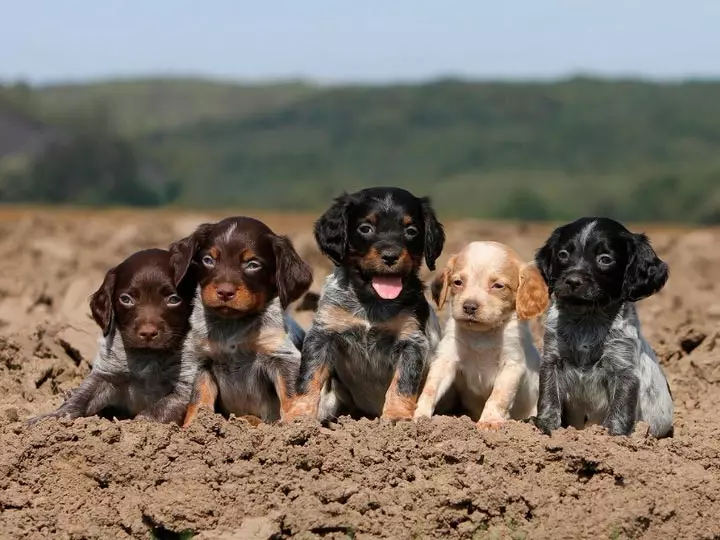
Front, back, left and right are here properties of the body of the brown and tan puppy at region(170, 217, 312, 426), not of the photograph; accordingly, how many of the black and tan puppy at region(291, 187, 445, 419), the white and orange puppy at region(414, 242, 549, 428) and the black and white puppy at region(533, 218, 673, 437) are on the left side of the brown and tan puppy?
3

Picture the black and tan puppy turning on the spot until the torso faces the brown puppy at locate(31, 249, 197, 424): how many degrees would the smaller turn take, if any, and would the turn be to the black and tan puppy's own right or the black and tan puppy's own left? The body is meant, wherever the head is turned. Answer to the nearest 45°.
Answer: approximately 90° to the black and tan puppy's own right

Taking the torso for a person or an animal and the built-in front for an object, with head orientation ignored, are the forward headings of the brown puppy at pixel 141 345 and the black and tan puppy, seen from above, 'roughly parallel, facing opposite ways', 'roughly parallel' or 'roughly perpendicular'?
roughly parallel

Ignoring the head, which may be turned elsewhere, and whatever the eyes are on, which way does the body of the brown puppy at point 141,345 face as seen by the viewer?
toward the camera

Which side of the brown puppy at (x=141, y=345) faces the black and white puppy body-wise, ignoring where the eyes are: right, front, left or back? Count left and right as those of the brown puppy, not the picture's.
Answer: left

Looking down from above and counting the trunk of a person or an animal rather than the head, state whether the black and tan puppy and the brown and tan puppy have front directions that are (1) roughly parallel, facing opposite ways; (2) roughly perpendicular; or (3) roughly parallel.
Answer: roughly parallel

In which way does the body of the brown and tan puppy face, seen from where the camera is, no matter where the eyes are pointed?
toward the camera

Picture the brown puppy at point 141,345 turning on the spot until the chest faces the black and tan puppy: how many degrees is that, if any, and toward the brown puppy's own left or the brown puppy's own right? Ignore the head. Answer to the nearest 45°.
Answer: approximately 90° to the brown puppy's own left

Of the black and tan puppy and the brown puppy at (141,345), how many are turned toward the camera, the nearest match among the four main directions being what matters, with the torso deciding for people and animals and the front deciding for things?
2

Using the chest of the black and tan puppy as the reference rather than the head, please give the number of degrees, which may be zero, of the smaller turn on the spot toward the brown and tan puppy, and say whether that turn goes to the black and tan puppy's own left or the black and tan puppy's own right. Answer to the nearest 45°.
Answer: approximately 90° to the black and tan puppy's own right

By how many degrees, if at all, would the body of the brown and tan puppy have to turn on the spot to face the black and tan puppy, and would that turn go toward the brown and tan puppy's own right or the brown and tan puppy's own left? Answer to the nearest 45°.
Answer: approximately 90° to the brown and tan puppy's own left
